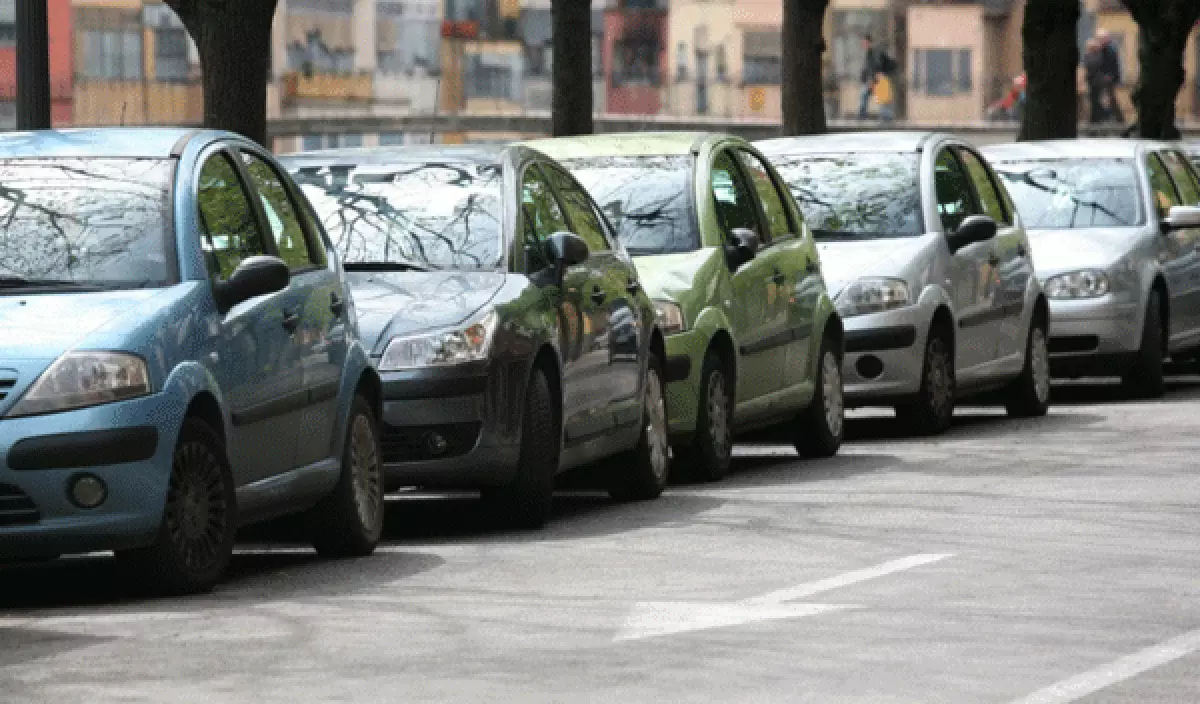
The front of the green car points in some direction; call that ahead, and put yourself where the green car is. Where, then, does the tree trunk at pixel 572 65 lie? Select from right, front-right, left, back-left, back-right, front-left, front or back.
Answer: back-right

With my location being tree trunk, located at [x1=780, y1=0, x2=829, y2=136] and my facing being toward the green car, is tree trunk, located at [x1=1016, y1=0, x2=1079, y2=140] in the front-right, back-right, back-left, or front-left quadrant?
back-left

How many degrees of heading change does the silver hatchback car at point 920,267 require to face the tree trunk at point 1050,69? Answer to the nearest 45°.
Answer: approximately 135° to its right

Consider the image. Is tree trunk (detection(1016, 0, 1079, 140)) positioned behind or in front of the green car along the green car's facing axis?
behind

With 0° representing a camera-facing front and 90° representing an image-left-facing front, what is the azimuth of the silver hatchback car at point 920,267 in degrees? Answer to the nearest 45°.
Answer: approximately 45°

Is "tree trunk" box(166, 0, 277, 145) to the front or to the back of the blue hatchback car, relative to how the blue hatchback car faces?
to the back

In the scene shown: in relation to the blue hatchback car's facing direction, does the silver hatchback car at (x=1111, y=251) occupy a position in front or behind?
behind

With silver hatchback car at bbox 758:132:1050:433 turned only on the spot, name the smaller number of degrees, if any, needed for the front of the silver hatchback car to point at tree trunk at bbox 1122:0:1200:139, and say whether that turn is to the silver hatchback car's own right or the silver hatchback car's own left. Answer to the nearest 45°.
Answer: approximately 135° to the silver hatchback car's own right
